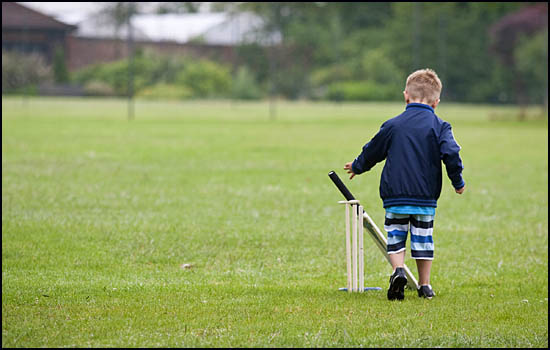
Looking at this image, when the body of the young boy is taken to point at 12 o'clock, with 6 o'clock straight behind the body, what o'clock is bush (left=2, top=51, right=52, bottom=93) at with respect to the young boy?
The bush is roughly at 11 o'clock from the young boy.

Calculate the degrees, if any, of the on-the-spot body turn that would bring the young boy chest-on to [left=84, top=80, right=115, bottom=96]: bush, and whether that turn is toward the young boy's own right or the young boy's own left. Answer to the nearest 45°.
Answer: approximately 45° to the young boy's own left

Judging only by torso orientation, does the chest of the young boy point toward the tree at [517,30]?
yes

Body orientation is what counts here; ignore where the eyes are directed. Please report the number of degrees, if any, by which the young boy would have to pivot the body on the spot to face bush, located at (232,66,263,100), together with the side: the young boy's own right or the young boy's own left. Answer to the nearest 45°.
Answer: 0° — they already face it

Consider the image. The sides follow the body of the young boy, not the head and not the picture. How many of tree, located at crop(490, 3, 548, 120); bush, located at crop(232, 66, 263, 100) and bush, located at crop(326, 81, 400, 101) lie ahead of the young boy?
3

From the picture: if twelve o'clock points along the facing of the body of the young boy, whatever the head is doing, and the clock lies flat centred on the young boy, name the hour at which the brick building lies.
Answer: The brick building is roughly at 11 o'clock from the young boy.

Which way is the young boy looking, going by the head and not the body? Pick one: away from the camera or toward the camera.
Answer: away from the camera

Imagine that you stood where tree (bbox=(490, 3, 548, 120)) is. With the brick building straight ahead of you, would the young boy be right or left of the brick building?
left

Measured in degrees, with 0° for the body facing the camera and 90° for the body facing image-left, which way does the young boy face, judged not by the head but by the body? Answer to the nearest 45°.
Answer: approximately 180°
